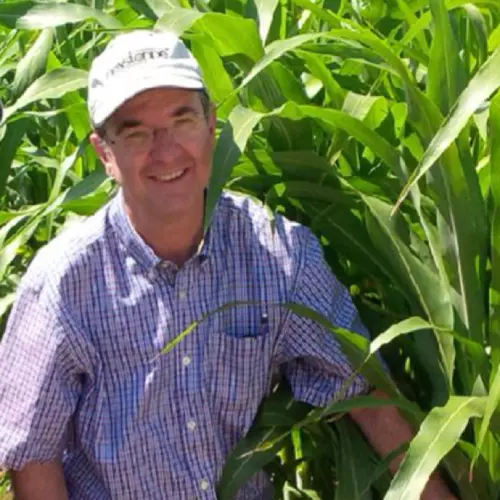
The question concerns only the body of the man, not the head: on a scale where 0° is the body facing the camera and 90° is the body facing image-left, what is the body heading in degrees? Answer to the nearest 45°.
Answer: approximately 0°
